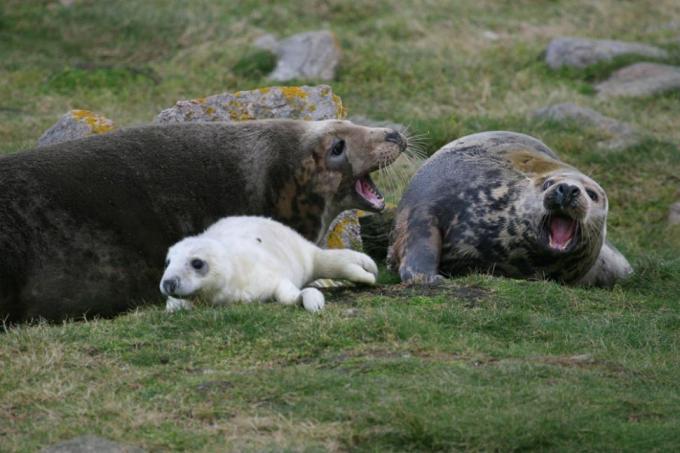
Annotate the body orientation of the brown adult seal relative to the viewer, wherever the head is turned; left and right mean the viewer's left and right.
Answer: facing to the right of the viewer

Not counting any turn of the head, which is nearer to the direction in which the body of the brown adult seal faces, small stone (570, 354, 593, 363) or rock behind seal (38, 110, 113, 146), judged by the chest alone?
the small stone

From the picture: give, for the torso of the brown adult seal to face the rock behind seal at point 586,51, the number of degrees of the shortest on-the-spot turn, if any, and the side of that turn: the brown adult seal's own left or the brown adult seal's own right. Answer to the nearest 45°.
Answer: approximately 45° to the brown adult seal's own left

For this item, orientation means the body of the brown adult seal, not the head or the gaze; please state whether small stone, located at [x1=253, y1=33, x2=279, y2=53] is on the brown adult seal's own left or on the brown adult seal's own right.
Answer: on the brown adult seal's own left

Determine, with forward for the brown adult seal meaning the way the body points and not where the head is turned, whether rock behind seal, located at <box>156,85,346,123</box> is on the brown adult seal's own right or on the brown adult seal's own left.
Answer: on the brown adult seal's own left

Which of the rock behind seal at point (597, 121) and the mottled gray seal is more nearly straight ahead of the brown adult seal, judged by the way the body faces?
the mottled gray seal

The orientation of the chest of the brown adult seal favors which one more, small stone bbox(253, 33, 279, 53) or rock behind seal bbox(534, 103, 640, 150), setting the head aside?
the rock behind seal

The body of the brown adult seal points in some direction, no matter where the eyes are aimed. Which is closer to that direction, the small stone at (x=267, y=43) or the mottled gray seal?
the mottled gray seal

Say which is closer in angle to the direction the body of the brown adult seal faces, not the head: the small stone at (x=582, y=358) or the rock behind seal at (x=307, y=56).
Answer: the small stone

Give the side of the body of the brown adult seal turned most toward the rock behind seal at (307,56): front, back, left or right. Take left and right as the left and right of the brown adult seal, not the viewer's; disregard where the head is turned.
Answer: left

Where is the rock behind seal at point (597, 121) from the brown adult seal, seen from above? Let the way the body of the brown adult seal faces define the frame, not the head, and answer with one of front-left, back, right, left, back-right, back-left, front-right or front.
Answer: front-left
